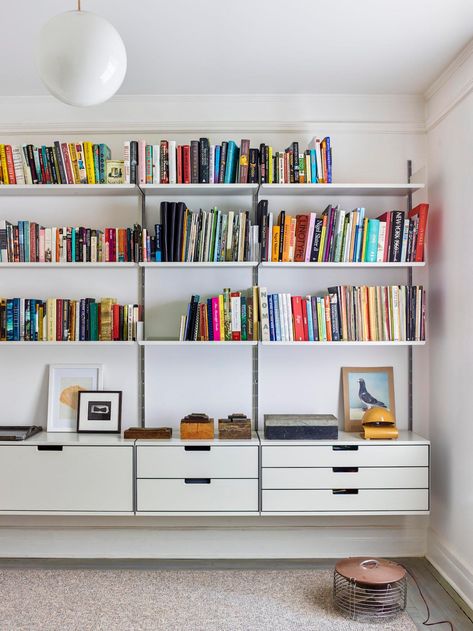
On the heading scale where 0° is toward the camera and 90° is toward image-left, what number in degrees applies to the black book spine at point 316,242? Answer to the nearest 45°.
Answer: approximately 0°

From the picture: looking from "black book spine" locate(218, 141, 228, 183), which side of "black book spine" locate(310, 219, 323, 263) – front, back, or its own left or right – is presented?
right

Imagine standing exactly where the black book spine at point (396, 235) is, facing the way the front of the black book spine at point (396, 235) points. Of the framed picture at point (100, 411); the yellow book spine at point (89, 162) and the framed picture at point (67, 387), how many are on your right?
3

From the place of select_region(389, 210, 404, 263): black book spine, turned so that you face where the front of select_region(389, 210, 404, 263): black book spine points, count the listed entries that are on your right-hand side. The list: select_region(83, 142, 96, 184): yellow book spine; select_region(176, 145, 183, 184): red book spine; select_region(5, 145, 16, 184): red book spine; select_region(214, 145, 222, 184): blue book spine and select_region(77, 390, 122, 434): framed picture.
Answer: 5

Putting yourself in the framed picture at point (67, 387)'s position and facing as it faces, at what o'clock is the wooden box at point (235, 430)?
The wooden box is roughly at 10 o'clock from the framed picture.

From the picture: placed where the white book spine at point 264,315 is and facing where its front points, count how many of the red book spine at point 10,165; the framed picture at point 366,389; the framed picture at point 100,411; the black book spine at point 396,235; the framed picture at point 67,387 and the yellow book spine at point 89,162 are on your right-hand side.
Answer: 4

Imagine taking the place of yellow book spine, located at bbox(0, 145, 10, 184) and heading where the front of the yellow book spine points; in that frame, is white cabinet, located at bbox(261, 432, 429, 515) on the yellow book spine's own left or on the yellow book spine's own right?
on the yellow book spine's own left

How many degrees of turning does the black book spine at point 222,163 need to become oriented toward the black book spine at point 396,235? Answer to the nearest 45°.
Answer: approximately 90° to its left
